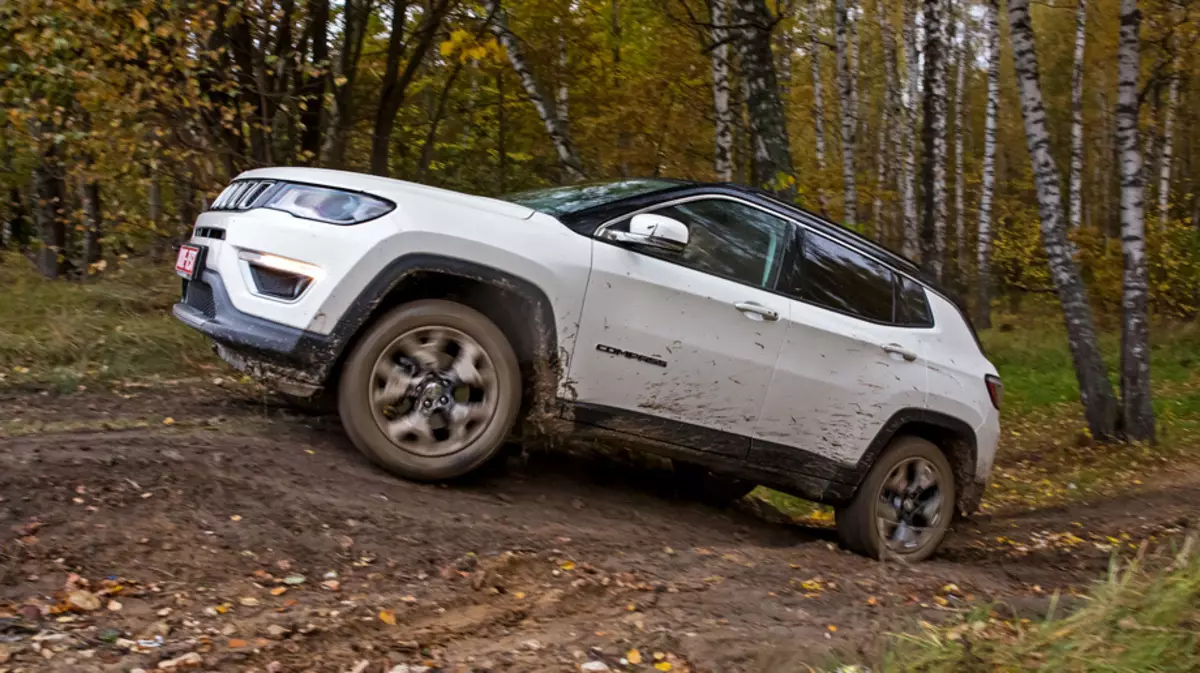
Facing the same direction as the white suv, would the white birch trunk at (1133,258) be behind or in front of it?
behind

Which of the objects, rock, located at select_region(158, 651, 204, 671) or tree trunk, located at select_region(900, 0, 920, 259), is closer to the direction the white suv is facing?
the rock

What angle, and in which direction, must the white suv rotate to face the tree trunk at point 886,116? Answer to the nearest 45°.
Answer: approximately 135° to its right

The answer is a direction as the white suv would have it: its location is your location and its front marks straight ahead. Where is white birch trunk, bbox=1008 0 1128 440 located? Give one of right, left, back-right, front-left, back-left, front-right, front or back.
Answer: back

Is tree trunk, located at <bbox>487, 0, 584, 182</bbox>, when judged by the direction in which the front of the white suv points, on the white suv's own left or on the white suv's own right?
on the white suv's own right

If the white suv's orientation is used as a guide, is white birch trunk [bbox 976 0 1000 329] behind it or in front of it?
behind

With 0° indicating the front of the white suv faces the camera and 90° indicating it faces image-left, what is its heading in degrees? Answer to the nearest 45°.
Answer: approximately 45°

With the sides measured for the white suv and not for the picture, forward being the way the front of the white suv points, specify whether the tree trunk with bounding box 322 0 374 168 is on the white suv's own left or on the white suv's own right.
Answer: on the white suv's own right

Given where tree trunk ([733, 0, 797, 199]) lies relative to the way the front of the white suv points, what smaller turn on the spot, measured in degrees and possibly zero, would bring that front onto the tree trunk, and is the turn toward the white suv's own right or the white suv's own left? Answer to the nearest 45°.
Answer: approximately 135° to the white suv's own right

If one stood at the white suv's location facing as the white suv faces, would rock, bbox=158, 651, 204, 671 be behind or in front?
in front
